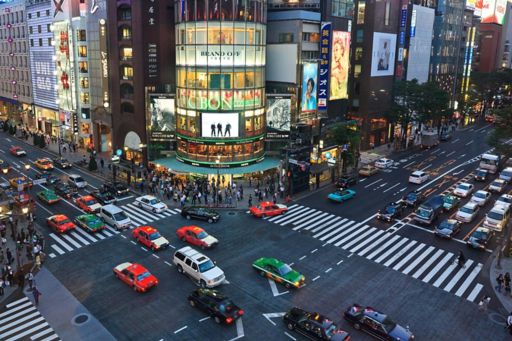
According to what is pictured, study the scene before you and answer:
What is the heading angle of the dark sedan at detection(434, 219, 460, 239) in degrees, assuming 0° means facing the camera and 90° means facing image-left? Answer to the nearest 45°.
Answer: approximately 45°

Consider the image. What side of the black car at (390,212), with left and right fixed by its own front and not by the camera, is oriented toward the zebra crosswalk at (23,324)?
front

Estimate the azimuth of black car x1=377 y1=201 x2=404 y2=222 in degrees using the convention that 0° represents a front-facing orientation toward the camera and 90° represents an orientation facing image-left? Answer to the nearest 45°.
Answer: approximately 45°

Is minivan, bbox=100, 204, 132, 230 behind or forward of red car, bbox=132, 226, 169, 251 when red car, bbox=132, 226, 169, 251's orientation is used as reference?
behind

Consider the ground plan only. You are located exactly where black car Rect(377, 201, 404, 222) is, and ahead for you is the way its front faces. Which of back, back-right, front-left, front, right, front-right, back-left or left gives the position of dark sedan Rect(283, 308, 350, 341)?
front-left

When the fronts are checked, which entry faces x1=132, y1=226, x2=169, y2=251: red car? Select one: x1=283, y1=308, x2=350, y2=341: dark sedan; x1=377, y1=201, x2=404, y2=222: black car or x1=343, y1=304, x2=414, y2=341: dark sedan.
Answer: the black car

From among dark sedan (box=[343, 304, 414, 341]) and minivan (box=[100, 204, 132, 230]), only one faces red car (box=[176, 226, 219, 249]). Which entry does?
the minivan

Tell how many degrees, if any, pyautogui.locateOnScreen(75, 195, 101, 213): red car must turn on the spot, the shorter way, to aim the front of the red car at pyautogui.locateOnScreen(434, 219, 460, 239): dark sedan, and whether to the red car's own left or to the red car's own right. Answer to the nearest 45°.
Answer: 0° — it already faces it

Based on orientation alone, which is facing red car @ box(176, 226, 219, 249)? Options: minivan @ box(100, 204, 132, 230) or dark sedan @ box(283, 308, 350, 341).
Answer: the minivan

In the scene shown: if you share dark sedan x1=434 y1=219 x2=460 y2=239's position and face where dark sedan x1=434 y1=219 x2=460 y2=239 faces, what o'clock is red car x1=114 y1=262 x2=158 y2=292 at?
The red car is roughly at 12 o'clock from the dark sedan.

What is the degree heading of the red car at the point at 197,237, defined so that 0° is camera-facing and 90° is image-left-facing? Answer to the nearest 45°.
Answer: approximately 315°

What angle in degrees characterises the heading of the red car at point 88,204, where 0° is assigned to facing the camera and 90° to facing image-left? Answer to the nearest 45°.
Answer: approximately 315°

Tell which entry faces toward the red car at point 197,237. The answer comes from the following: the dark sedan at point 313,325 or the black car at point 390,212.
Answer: the black car

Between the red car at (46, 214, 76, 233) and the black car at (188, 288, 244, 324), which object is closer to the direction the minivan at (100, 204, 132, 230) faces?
the black car

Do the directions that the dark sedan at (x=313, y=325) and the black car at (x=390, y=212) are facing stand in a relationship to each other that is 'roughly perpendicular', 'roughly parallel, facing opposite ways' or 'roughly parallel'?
roughly perpendicular
